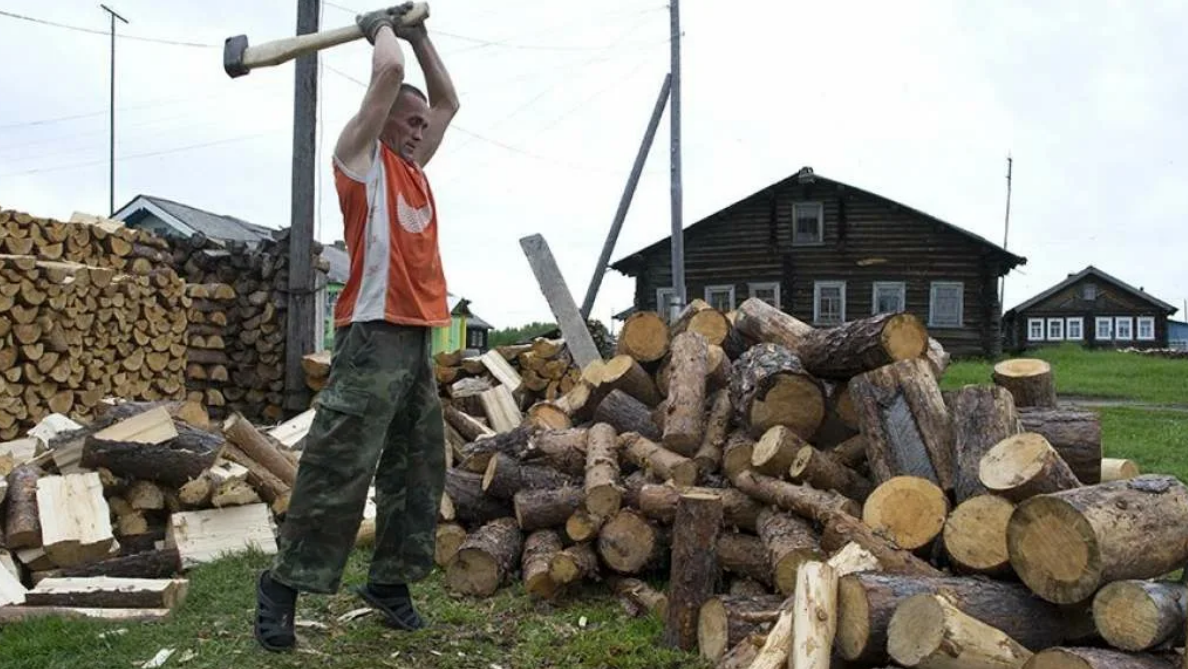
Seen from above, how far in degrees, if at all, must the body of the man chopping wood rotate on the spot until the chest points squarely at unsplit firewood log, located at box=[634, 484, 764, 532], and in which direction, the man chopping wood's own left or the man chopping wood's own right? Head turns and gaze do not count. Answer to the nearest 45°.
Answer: approximately 90° to the man chopping wood's own left

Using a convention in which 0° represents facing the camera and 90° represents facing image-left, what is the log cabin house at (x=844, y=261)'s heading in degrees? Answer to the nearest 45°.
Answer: approximately 0°

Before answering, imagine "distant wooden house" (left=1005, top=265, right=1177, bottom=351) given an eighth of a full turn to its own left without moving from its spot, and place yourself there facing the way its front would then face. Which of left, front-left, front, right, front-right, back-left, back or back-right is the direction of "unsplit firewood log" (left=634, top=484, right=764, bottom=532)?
front-right

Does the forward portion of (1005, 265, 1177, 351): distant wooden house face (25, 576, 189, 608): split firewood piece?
yes

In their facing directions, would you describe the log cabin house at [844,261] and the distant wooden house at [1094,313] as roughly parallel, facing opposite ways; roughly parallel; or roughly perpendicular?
roughly parallel

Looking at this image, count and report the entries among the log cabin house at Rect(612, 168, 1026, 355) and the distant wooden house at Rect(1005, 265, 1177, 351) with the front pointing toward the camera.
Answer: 2

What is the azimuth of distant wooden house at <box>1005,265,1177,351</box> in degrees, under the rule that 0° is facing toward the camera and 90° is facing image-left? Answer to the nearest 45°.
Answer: approximately 0°

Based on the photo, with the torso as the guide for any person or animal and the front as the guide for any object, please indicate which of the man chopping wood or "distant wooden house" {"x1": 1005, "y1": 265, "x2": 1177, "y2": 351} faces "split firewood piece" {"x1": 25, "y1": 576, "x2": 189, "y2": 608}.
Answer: the distant wooden house

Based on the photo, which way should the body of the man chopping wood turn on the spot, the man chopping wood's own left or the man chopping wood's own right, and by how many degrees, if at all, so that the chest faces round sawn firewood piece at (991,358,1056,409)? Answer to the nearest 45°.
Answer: approximately 45° to the man chopping wood's own left

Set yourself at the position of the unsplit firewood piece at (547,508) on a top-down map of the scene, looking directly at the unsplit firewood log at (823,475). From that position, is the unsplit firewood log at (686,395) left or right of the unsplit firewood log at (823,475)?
left

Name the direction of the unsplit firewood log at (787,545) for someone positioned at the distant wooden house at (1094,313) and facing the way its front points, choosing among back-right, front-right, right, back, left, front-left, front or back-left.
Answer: front

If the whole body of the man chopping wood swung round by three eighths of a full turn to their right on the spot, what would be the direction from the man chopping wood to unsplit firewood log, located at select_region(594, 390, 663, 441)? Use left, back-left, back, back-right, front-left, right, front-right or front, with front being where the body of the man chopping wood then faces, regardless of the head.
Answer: back-right

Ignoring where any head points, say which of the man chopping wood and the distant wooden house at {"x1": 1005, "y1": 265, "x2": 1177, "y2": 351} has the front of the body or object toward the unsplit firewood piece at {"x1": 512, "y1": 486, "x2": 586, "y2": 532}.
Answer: the distant wooden house

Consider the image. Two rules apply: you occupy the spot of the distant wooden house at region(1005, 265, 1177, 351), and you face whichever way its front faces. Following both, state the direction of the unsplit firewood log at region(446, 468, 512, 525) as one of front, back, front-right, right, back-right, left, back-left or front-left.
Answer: front

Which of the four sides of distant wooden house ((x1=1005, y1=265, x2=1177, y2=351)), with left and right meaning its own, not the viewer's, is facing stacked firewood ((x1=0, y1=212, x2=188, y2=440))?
front

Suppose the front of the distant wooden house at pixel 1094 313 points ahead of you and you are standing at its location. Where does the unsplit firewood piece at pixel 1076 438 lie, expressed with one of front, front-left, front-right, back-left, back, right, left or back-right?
front
